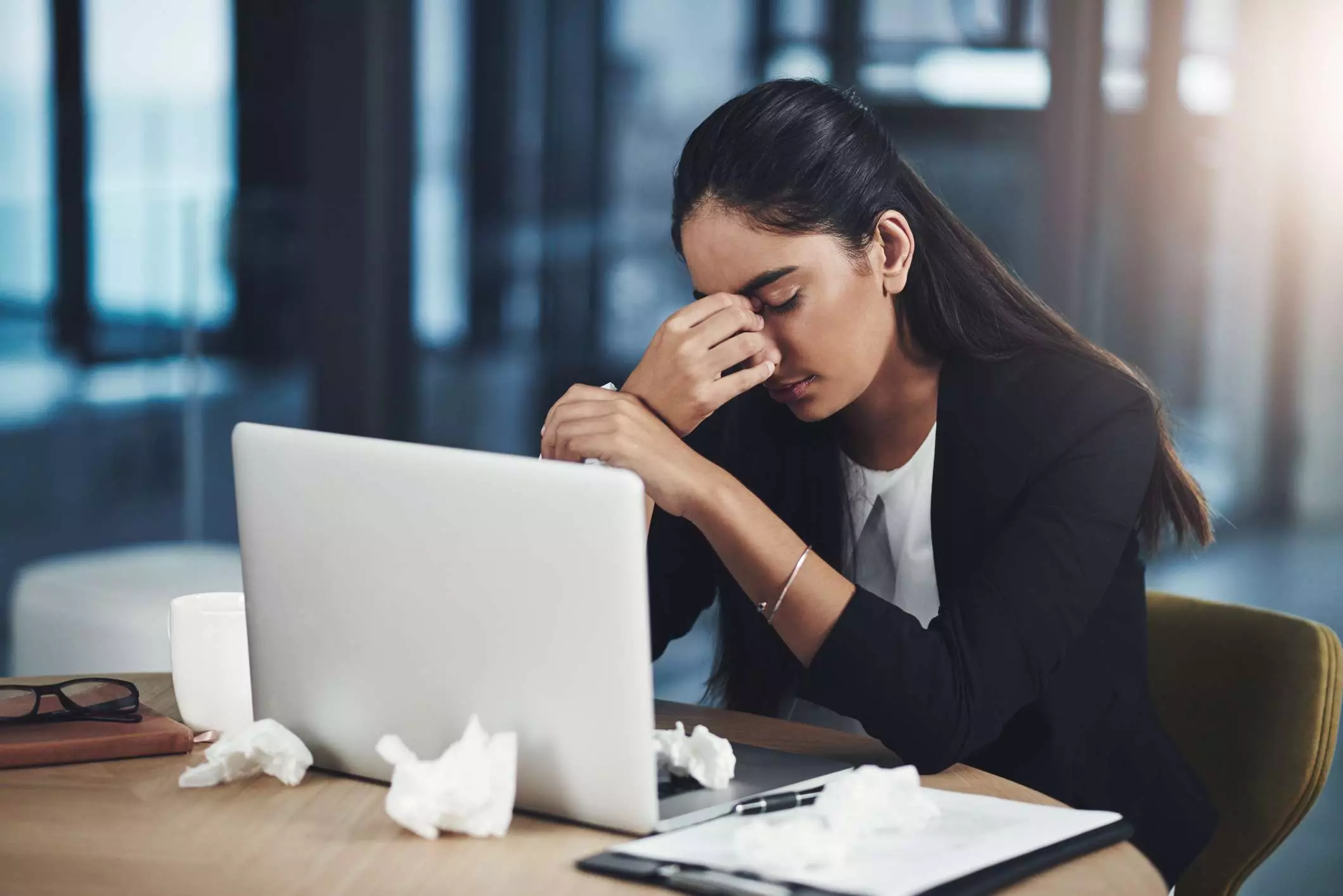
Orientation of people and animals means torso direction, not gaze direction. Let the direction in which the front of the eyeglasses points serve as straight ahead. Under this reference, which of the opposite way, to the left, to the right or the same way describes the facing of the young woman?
to the right

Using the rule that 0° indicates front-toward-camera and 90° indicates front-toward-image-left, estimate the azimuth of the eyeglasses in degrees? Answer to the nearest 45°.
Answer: approximately 0°

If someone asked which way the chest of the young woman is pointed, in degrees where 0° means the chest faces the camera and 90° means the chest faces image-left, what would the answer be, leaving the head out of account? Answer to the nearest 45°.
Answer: approximately 45°

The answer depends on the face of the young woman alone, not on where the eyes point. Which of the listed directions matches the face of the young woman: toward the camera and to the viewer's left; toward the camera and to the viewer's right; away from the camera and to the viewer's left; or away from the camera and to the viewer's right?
toward the camera and to the viewer's left

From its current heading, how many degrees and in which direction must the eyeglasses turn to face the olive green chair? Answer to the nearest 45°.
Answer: approximately 90° to its left

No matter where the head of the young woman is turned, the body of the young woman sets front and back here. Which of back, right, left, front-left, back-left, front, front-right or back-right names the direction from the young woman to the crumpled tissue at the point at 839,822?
front-left
